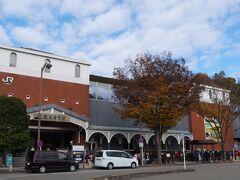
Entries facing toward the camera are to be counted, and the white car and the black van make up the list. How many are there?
0

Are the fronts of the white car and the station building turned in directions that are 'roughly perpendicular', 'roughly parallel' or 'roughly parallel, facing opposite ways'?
roughly perpendicular

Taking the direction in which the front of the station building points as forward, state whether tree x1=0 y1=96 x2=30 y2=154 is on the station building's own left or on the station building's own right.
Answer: on the station building's own right

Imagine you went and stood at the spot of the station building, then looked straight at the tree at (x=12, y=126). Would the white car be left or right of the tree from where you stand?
left

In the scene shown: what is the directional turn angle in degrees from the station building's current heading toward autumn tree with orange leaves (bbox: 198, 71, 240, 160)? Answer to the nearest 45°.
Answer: approximately 45° to its left

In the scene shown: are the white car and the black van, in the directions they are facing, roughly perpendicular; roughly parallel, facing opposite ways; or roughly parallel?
roughly parallel

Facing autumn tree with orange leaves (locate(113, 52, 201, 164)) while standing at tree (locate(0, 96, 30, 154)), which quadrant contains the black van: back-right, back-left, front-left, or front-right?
front-right
